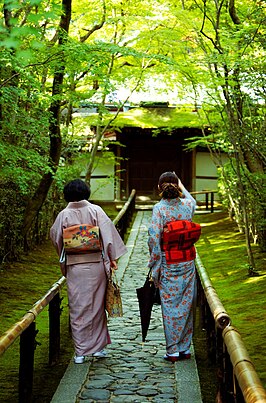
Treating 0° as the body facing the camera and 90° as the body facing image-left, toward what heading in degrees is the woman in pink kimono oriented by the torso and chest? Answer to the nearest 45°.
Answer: approximately 180°

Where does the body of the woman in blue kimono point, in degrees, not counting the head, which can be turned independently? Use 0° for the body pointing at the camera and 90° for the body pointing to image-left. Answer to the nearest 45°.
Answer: approximately 180°

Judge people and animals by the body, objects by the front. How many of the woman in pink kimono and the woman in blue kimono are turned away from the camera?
2

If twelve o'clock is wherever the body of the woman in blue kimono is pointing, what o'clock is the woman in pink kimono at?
The woman in pink kimono is roughly at 9 o'clock from the woman in blue kimono.

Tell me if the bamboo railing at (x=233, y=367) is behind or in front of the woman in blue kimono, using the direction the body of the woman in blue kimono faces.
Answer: behind

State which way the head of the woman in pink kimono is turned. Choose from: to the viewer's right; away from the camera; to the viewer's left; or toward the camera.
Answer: away from the camera

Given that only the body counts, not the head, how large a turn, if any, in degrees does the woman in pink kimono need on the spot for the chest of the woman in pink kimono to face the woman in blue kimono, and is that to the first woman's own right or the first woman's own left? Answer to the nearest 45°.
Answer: approximately 90° to the first woman's own right

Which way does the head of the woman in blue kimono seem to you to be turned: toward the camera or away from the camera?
away from the camera
